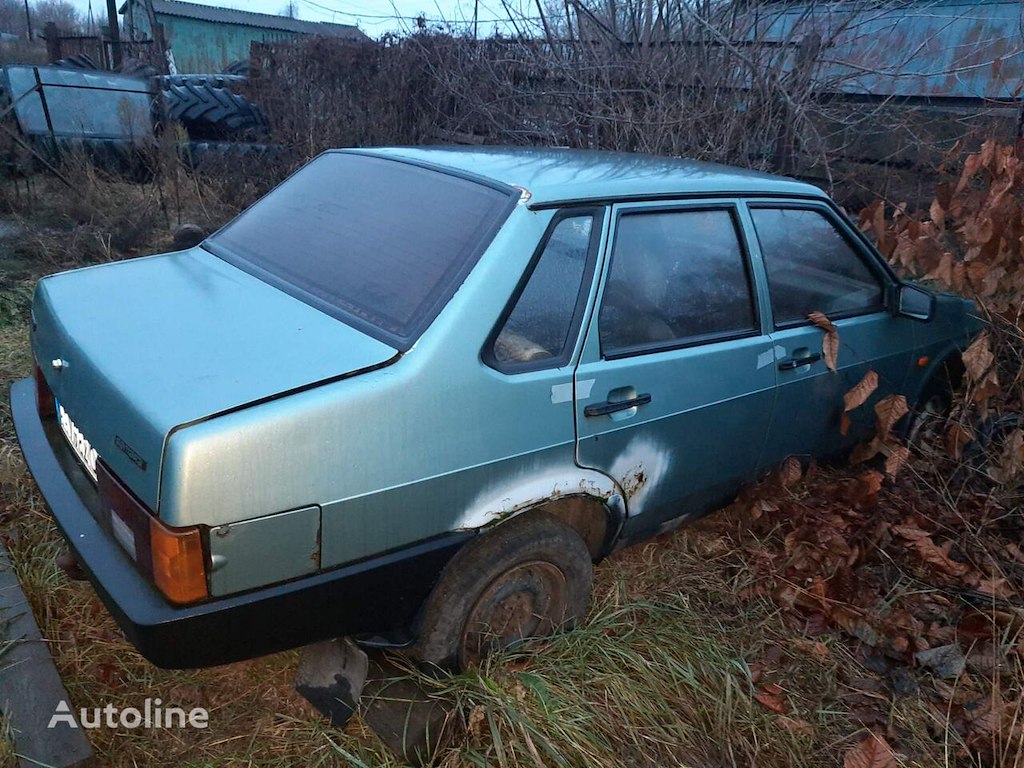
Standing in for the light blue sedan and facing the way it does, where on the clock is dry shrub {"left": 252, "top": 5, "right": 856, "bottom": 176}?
The dry shrub is roughly at 11 o'clock from the light blue sedan.

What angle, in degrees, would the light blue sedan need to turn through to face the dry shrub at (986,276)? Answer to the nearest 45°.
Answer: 0° — it already faces it

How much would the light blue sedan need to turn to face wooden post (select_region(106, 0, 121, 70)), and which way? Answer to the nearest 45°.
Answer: approximately 90° to its left

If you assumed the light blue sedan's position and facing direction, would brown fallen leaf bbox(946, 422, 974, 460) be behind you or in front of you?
in front

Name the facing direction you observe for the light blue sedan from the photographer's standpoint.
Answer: facing away from the viewer and to the right of the viewer

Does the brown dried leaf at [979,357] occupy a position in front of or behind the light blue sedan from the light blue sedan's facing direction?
in front

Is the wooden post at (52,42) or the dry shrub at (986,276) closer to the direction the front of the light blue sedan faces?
the dry shrub

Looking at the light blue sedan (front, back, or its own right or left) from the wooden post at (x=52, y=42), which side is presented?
left
